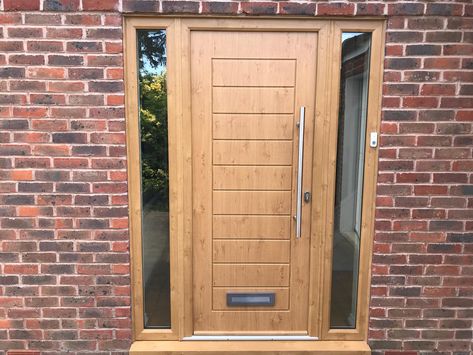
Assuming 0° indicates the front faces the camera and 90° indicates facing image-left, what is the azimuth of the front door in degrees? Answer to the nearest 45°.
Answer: approximately 0°
